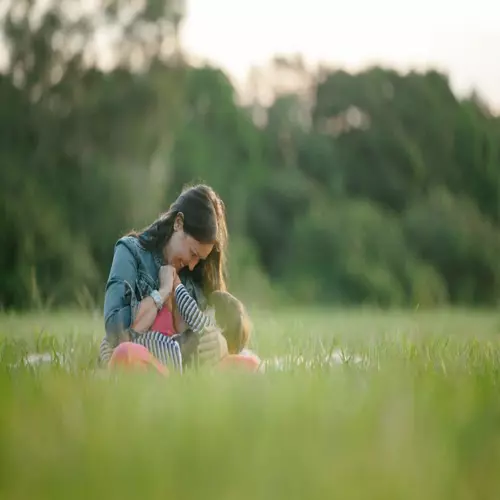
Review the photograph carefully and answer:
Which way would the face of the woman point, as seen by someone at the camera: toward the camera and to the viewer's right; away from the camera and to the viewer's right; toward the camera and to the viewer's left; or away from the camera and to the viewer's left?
toward the camera and to the viewer's right

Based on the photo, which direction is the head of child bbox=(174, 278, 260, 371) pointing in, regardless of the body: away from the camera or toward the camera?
away from the camera

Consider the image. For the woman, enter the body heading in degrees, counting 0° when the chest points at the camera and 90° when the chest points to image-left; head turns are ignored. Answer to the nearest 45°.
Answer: approximately 315°
